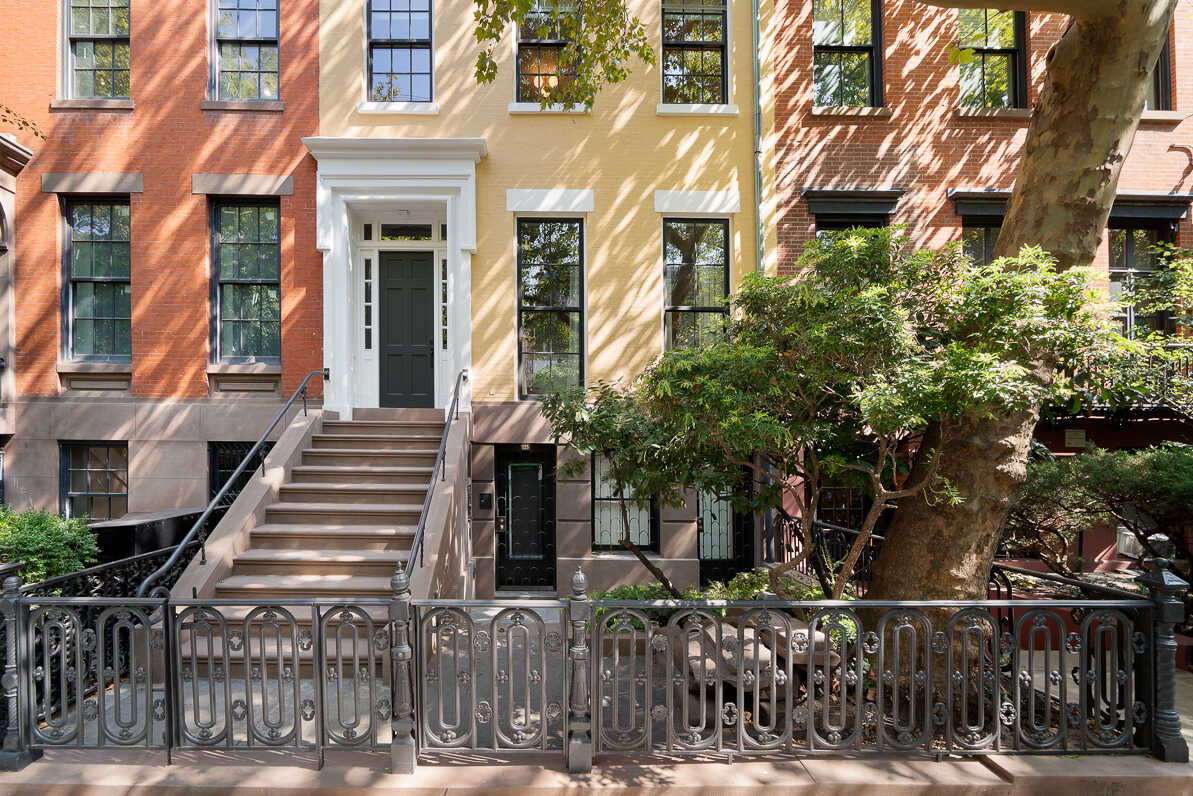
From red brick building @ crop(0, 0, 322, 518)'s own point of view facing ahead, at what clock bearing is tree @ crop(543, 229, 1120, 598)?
The tree is roughly at 11 o'clock from the red brick building.

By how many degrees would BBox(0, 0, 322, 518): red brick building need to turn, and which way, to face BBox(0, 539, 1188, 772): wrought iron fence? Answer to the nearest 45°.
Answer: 0° — it already faces it

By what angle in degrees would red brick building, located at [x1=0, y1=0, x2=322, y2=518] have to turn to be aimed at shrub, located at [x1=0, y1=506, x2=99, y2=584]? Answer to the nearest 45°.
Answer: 0° — it already faces it

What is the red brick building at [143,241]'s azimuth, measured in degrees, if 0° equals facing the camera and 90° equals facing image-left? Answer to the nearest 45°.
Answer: approximately 0°
